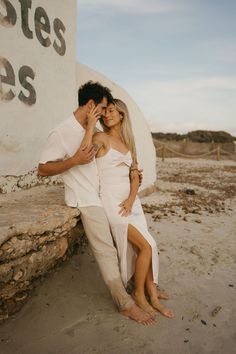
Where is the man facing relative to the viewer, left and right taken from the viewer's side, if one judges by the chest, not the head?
facing to the right of the viewer

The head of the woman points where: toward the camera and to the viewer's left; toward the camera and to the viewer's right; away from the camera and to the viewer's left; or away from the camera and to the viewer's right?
toward the camera and to the viewer's left

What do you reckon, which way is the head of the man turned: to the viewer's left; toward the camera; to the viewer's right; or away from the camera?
to the viewer's right
